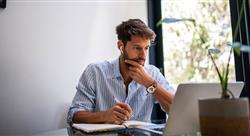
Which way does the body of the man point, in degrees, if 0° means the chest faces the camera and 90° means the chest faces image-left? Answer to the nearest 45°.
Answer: approximately 315°
